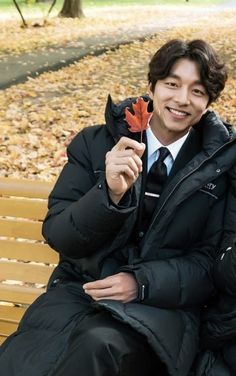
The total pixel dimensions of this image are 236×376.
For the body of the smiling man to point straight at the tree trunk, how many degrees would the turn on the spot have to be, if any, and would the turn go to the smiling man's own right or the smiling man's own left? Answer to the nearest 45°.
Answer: approximately 180°

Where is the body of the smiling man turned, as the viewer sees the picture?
toward the camera
